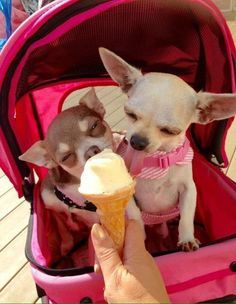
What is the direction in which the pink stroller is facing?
toward the camera
